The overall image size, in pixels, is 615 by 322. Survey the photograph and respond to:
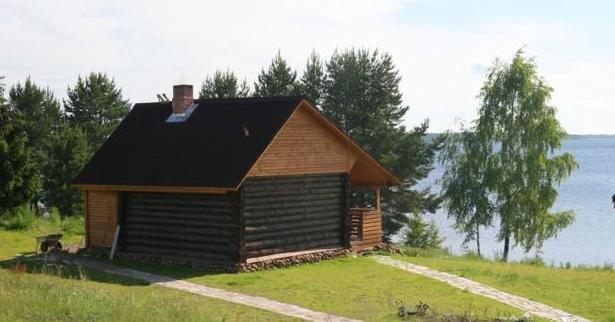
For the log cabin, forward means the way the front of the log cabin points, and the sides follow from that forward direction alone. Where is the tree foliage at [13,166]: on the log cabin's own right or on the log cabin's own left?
on the log cabin's own left

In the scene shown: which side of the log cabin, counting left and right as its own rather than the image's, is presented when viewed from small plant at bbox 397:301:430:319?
right

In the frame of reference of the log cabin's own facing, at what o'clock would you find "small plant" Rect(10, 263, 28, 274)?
The small plant is roughly at 6 o'clock from the log cabin.
